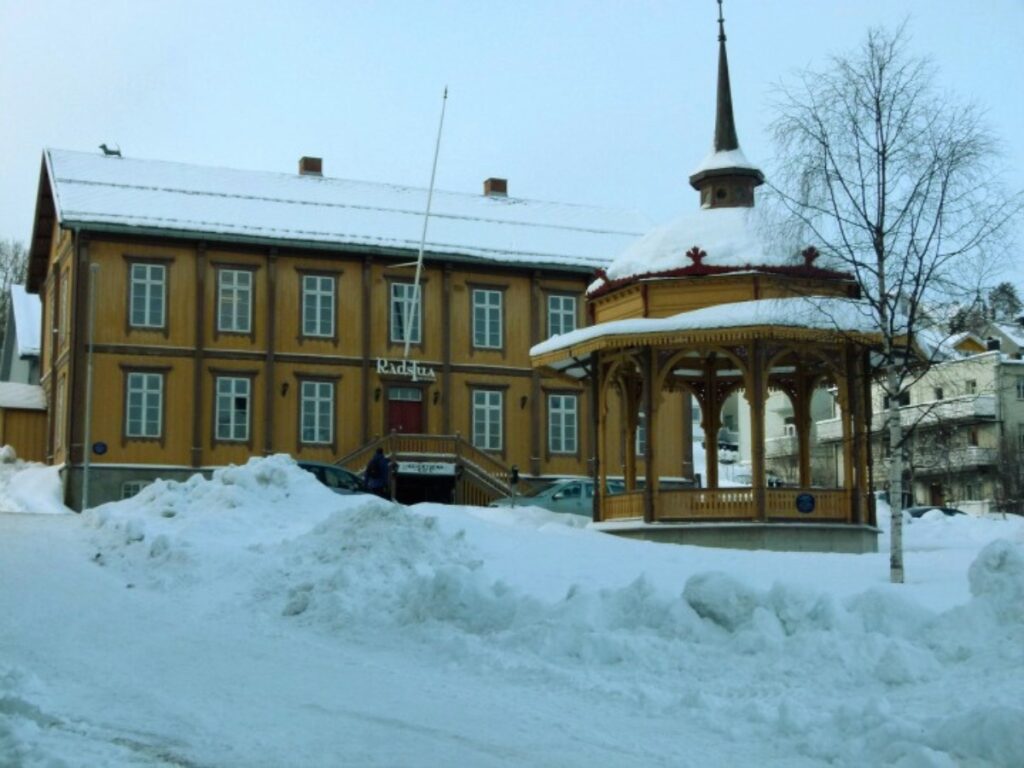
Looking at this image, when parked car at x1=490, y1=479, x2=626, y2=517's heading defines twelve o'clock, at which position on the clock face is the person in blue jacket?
The person in blue jacket is roughly at 11 o'clock from the parked car.

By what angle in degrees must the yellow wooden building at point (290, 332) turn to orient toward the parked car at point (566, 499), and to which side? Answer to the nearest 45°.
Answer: approximately 45° to its left

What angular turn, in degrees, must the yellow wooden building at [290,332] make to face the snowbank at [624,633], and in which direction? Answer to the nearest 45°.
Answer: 0° — it already faces it

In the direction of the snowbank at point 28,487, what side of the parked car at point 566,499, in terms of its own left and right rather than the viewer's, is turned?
front

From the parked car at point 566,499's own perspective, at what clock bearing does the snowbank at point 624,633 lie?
The snowbank is roughly at 9 o'clock from the parked car.

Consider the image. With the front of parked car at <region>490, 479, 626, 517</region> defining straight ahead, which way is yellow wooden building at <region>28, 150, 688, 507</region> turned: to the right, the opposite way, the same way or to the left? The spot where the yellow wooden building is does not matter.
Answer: to the left

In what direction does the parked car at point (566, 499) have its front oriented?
to the viewer's left

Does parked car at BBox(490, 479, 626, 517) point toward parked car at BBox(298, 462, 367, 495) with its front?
yes

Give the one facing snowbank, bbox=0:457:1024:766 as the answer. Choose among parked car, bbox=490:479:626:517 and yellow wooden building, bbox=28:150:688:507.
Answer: the yellow wooden building

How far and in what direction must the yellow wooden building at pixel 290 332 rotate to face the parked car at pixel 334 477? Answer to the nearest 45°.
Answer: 0° — it already faces it

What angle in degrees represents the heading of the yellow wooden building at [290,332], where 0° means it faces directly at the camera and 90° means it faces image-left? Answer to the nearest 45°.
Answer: approximately 0°

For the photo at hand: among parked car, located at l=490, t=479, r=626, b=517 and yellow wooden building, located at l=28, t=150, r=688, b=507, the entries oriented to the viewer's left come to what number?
1

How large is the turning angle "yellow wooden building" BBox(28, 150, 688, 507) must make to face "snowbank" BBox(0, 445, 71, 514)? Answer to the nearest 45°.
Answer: approximately 90° to its right

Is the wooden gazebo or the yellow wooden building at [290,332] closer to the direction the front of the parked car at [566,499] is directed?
the yellow wooden building
